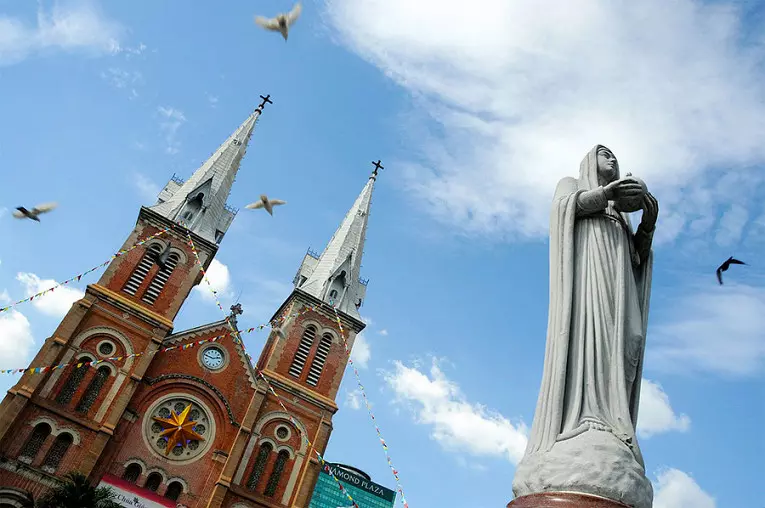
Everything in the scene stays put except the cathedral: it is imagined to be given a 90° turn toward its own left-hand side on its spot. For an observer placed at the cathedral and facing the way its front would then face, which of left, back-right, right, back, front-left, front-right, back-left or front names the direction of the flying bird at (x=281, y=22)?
right

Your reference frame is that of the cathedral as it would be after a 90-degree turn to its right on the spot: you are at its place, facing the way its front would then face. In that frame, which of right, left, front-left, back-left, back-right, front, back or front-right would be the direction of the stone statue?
left

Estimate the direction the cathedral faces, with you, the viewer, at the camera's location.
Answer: facing the viewer
